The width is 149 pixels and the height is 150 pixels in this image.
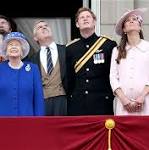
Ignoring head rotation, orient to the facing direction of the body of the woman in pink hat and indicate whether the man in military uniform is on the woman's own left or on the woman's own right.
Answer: on the woman's own right

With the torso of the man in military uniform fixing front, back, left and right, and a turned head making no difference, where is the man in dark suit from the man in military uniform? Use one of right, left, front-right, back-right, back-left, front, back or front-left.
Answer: right

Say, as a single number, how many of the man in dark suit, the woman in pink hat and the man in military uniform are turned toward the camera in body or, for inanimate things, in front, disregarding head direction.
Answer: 3

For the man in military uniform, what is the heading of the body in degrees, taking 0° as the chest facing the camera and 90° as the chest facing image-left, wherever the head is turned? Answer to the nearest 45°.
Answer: approximately 0°

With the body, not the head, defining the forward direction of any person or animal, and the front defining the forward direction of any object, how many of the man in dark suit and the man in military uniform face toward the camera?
2

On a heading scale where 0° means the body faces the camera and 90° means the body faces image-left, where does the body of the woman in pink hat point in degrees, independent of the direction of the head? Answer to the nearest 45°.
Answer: approximately 0°

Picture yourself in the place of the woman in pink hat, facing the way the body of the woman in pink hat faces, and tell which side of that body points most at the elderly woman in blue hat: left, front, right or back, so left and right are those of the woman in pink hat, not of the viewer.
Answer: right

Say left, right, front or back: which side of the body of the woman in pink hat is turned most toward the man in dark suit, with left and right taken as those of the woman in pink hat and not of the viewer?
right
